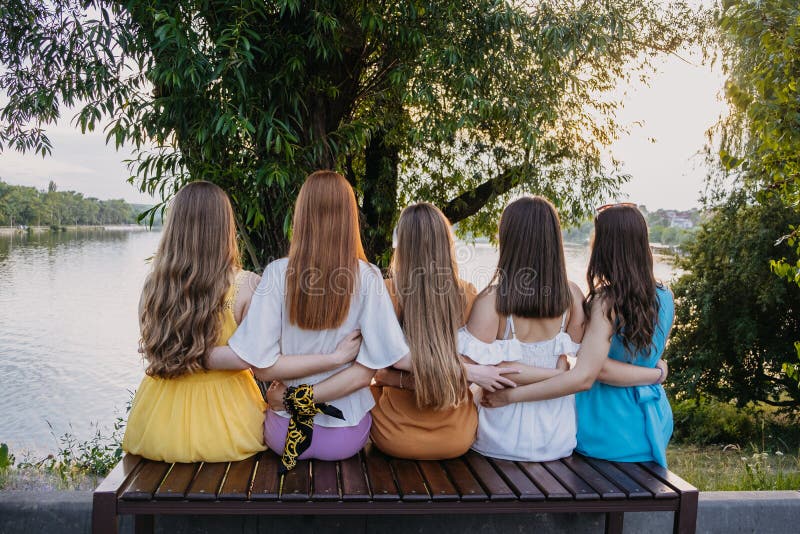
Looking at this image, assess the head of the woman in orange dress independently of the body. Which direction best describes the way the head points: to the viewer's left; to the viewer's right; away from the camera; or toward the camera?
away from the camera

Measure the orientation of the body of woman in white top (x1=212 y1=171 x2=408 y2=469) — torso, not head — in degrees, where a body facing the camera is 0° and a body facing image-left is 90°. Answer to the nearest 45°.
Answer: approximately 180°

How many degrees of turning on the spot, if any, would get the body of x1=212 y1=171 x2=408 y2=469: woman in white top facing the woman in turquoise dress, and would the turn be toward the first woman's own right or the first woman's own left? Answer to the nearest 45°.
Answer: approximately 90° to the first woman's own right

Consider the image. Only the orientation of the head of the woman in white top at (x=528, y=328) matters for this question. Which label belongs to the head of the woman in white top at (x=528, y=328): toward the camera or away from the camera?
away from the camera

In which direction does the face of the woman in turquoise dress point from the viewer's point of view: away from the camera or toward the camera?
away from the camera

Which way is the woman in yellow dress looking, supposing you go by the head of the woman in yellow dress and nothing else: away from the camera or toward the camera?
away from the camera

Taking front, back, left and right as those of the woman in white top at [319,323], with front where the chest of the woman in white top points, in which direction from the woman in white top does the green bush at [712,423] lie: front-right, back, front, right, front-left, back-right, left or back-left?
front-right

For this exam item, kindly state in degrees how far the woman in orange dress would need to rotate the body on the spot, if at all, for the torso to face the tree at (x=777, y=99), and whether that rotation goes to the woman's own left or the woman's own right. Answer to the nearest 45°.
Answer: approximately 45° to the woman's own right

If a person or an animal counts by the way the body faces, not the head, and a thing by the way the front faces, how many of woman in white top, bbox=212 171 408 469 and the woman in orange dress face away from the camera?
2

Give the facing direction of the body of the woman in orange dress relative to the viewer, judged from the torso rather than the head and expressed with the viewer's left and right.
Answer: facing away from the viewer

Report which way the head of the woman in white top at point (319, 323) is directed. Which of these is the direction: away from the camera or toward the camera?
away from the camera
